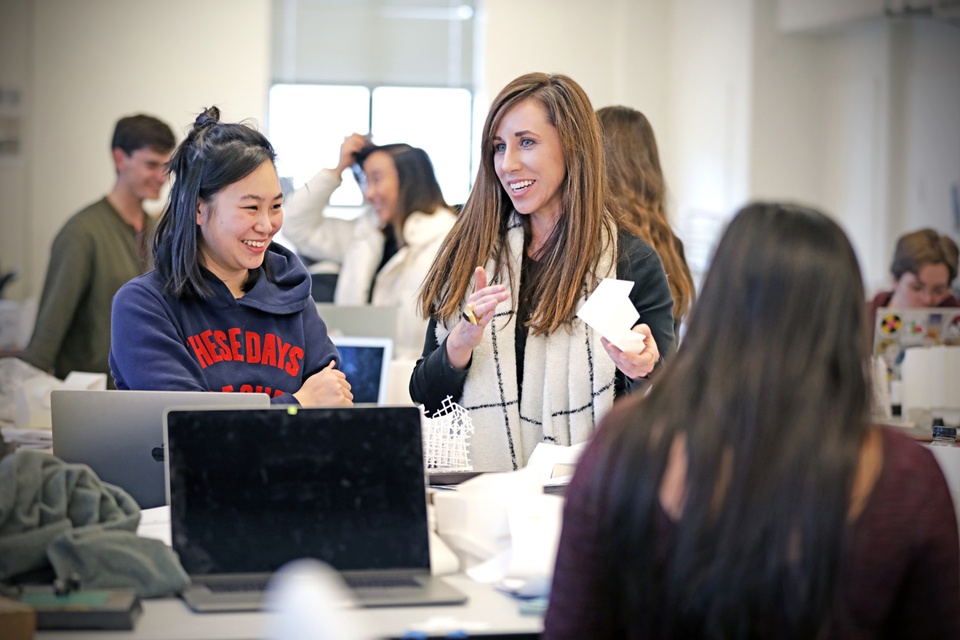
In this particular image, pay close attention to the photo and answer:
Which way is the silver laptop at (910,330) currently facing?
away from the camera

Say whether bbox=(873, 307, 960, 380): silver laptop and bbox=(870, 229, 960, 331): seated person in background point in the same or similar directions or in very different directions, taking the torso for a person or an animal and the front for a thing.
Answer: very different directions

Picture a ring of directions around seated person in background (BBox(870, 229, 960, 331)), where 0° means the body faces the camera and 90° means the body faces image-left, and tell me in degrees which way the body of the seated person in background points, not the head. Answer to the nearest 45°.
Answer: approximately 0°

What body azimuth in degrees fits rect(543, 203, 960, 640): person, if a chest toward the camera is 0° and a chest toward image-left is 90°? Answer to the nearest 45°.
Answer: approximately 180°

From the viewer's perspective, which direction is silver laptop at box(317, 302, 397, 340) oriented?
away from the camera

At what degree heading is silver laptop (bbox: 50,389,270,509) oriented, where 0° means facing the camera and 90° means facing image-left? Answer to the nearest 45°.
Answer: approximately 180°

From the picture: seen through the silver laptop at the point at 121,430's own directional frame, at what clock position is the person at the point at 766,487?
The person is roughly at 5 o'clock from the silver laptop.

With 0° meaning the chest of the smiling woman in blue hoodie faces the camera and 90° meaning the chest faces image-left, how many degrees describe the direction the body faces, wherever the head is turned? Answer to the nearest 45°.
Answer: approximately 315°
